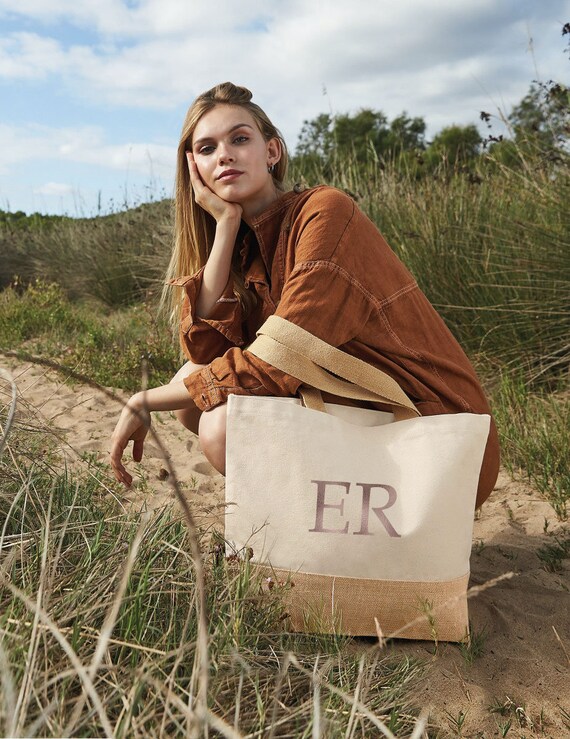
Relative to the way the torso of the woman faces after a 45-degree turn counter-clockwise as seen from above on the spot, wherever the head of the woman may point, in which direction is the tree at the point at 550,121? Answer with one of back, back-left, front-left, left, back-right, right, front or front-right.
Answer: back-left

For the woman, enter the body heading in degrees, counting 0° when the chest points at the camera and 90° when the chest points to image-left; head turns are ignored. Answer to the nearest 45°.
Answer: approximately 45°
